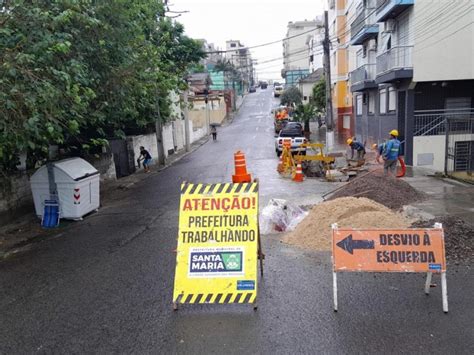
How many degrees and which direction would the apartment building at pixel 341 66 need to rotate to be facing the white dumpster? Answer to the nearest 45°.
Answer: approximately 45° to its left

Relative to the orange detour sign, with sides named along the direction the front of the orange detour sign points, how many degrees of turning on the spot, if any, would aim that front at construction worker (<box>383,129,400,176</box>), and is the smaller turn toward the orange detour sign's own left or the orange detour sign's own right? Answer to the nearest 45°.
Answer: approximately 180°

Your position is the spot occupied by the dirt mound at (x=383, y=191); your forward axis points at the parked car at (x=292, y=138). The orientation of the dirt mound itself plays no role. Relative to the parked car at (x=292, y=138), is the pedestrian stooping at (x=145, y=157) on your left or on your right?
left

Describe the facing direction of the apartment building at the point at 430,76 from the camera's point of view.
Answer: facing the viewer and to the left of the viewer

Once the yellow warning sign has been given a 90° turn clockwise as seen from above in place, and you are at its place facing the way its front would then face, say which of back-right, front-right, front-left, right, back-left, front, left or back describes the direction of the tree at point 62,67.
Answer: front-right

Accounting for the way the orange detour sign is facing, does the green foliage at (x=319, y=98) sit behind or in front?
behind

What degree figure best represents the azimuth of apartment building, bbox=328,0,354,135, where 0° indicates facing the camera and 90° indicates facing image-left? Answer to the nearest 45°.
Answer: approximately 45°

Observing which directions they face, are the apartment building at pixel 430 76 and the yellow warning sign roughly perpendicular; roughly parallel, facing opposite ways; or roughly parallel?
roughly perpendicular

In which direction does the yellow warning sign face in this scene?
toward the camera

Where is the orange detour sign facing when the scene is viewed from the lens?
facing the viewer

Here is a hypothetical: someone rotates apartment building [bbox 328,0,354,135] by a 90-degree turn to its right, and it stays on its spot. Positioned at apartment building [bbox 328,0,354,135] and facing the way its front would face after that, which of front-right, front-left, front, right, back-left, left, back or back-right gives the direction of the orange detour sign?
back-left

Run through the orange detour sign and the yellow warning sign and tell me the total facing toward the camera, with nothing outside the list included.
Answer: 2

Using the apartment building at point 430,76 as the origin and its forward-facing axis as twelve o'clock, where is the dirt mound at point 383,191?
The dirt mound is roughly at 11 o'clock from the apartment building.

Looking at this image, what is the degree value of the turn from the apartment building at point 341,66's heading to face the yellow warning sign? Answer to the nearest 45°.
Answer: approximately 45° to its left

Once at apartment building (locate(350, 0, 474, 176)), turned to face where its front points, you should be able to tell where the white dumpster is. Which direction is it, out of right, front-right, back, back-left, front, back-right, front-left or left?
front

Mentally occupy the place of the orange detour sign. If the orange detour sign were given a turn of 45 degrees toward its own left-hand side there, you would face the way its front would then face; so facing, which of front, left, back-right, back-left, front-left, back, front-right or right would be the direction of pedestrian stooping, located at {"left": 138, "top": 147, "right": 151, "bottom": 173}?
back

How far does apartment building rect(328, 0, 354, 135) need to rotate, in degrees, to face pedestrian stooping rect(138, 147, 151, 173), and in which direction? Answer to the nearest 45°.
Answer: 0° — it already faces them
